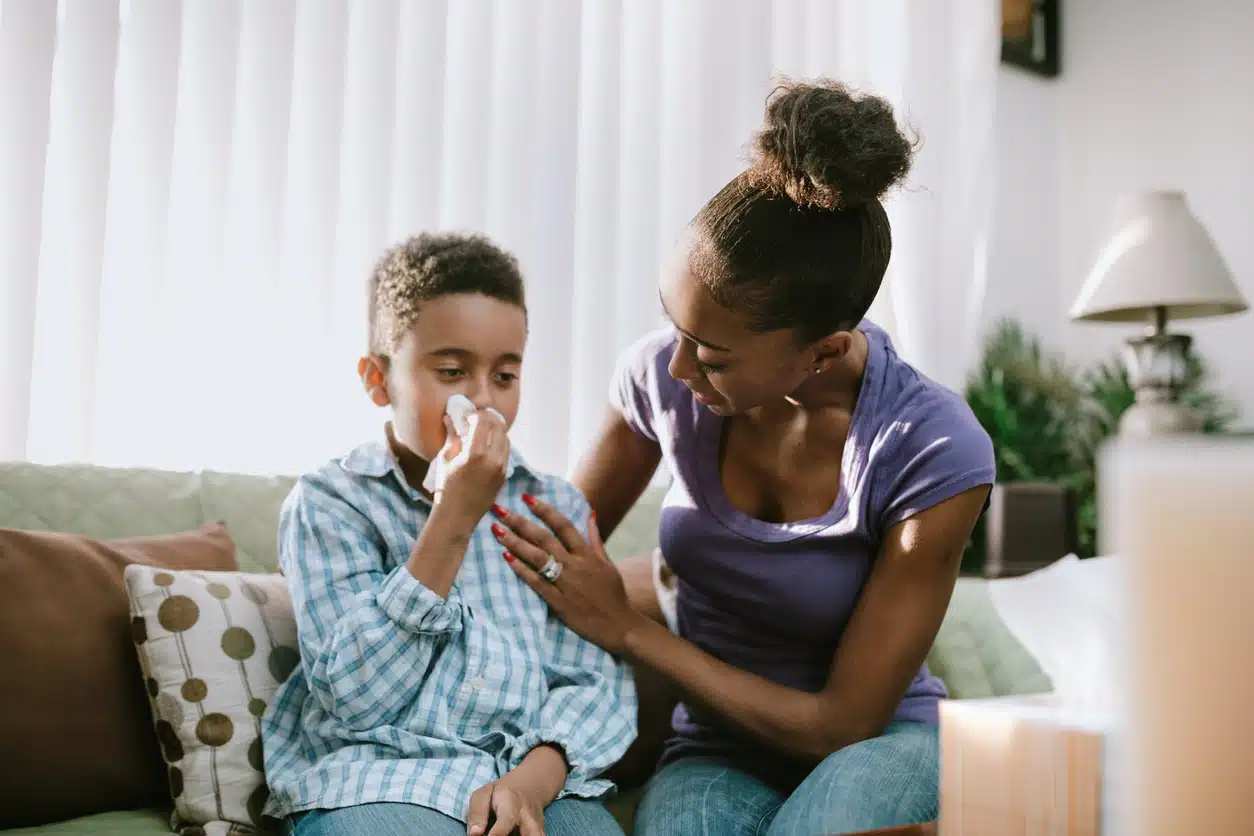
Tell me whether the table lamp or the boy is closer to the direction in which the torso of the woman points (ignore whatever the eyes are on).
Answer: the boy

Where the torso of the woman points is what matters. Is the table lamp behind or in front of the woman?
behind

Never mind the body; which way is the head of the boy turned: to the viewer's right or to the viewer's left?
to the viewer's right

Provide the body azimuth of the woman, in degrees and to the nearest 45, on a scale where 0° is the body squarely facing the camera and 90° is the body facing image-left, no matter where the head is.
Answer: approximately 45°

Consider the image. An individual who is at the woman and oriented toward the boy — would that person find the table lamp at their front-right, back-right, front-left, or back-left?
back-right

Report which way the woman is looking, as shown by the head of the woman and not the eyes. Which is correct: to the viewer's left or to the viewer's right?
to the viewer's left

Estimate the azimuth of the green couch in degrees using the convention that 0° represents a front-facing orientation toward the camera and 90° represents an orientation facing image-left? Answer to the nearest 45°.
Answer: approximately 0°

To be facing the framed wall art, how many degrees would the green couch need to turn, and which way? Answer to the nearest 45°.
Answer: approximately 135° to its left

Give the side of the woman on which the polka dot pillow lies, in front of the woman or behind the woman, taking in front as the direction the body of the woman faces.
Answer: in front

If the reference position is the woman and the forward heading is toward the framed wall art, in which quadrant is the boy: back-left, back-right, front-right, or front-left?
back-left
